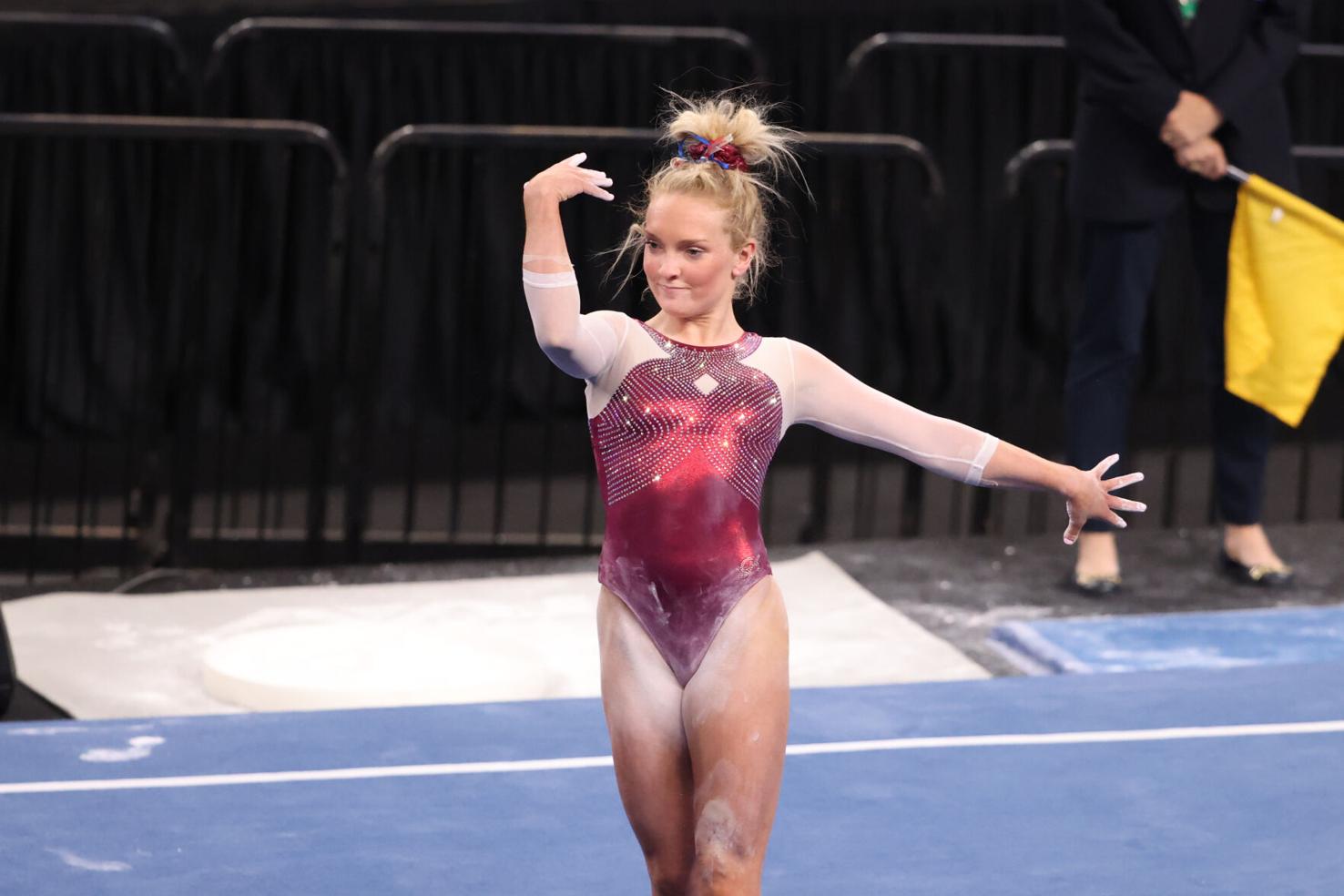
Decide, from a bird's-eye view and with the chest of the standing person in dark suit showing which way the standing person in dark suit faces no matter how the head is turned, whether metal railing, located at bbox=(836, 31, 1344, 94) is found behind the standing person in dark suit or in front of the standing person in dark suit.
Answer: behind

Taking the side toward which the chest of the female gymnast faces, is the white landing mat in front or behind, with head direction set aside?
behind

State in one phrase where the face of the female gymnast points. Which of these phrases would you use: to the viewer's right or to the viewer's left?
to the viewer's left

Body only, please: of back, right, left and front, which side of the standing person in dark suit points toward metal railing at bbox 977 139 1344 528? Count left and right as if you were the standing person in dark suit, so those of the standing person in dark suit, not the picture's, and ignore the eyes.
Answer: back

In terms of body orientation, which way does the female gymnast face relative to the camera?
toward the camera

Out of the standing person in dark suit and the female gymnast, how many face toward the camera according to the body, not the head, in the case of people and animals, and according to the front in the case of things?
2

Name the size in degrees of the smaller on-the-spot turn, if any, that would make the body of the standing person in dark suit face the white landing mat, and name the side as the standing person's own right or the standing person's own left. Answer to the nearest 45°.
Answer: approximately 45° to the standing person's own right

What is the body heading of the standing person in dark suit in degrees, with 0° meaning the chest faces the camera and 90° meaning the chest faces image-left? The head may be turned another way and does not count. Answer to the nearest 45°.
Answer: approximately 0°
